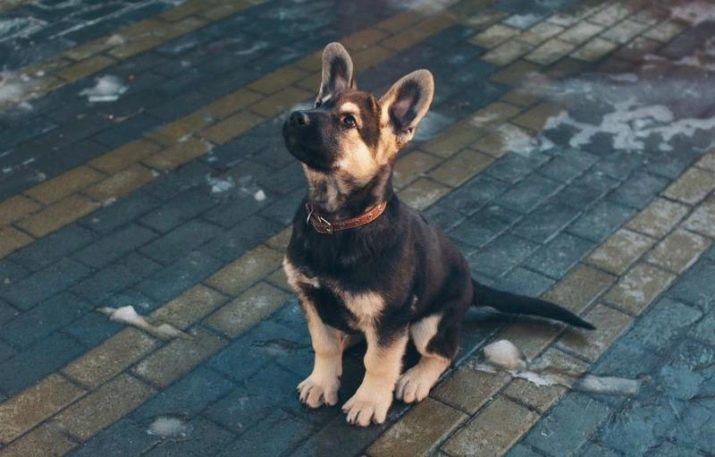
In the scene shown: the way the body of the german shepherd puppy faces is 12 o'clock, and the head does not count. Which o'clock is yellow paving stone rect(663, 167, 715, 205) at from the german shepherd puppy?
The yellow paving stone is roughly at 6 o'clock from the german shepherd puppy.

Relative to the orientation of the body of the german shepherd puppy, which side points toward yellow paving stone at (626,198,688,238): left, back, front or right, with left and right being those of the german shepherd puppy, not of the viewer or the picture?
back

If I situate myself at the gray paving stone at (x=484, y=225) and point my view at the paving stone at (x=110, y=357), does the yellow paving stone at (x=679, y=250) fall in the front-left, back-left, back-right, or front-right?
back-left

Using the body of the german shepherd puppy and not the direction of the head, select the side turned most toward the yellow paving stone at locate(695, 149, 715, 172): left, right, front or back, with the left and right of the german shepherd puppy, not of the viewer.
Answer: back

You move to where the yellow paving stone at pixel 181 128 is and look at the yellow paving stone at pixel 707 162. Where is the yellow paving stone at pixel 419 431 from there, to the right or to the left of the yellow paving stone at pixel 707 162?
right

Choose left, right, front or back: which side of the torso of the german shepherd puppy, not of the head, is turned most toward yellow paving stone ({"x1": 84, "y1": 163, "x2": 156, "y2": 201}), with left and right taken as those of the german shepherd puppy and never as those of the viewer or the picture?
right

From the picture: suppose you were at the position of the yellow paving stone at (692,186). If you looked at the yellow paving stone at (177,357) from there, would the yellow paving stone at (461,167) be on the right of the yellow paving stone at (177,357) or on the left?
right

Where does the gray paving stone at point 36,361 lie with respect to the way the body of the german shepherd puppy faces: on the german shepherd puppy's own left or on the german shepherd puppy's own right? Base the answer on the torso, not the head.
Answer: on the german shepherd puppy's own right

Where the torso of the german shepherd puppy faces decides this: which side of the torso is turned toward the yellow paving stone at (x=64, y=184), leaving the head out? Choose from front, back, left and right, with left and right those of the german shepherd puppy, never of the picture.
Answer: right

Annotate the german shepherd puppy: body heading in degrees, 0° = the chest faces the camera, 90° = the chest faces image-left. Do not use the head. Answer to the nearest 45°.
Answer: approximately 45°

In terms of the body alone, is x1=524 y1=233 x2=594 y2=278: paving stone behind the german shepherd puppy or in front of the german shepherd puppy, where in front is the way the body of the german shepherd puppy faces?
behind
